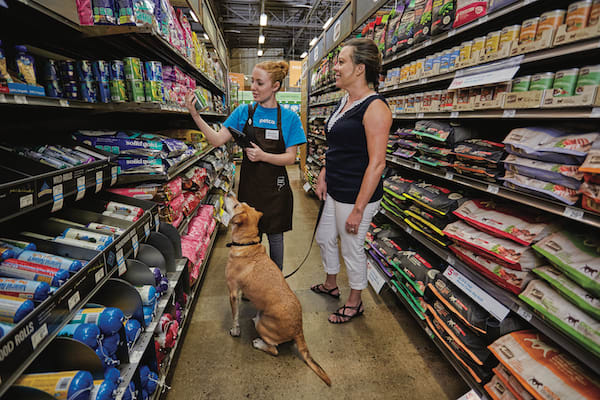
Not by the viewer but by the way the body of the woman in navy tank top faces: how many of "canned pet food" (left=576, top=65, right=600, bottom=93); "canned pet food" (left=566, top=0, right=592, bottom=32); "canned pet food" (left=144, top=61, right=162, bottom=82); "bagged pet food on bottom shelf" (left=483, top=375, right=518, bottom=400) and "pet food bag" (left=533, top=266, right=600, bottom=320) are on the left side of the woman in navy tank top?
4

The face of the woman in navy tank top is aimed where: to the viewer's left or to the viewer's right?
to the viewer's left

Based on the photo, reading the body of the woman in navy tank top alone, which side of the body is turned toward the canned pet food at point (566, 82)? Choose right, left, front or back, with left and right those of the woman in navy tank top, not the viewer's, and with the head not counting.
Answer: left

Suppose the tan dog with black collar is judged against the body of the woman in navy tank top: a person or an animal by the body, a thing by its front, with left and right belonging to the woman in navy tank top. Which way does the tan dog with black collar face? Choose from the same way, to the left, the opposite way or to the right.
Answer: to the right

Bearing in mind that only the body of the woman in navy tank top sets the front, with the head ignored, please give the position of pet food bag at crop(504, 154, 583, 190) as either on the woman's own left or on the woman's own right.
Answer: on the woman's own left

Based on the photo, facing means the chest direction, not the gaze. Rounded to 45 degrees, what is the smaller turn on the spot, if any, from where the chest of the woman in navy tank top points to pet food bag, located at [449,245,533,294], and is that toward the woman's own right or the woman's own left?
approximately 90° to the woman's own left

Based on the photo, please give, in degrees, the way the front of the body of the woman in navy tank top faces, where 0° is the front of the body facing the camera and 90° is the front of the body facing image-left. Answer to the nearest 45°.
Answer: approximately 45°

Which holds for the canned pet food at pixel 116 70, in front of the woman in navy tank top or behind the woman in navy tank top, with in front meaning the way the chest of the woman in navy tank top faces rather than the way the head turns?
in front

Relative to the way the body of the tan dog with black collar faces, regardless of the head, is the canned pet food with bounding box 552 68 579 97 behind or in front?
behind

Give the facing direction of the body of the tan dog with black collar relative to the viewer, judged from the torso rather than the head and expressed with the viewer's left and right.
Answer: facing away from the viewer and to the left of the viewer

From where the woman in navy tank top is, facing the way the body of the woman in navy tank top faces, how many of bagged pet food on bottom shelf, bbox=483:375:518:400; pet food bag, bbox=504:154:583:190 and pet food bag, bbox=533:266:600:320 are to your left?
3

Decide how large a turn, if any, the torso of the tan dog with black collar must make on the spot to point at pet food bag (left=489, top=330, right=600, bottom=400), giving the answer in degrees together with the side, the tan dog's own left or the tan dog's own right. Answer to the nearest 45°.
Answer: approximately 180°

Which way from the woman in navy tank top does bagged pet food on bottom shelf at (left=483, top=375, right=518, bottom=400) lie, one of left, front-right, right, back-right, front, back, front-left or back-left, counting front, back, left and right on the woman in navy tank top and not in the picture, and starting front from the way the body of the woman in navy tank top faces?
left
